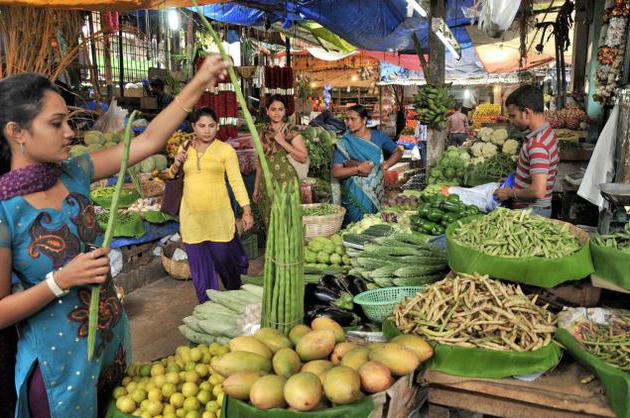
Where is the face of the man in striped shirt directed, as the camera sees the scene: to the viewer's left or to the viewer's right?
to the viewer's left

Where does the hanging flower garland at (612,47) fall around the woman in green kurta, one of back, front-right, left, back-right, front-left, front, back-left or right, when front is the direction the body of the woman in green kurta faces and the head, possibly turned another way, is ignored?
left

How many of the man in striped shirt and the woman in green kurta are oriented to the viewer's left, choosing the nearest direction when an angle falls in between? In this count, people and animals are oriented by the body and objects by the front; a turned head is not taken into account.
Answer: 1

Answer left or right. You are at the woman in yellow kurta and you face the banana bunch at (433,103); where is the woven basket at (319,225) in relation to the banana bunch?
right

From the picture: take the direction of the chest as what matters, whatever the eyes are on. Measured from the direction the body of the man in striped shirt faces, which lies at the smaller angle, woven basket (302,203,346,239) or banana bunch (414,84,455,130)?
the woven basket

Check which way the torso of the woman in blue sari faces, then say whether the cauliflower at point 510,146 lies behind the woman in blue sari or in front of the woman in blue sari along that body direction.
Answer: behind

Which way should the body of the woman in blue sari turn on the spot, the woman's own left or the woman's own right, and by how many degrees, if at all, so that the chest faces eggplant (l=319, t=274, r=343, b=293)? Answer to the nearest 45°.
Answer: approximately 45° to the woman's own left

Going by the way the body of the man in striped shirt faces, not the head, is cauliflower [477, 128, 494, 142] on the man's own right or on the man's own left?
on the man's own right

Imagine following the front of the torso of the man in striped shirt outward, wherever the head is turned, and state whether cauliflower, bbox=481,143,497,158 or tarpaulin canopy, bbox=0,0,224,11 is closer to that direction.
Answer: the tarpaulin canopy

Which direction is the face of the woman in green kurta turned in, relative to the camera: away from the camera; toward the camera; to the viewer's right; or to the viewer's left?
toward the camera

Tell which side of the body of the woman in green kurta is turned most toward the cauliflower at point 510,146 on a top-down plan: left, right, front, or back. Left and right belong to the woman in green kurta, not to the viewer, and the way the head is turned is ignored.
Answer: left

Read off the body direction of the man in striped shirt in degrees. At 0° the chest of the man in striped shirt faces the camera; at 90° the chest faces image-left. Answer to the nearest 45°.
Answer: approximately 90°

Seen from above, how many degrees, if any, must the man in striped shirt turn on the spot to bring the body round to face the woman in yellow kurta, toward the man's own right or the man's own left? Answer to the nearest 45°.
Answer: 0° — they already face them

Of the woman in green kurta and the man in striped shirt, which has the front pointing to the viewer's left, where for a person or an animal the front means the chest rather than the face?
the man in striped shirt

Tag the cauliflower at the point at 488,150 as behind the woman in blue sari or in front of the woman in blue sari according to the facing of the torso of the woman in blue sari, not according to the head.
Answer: behind
